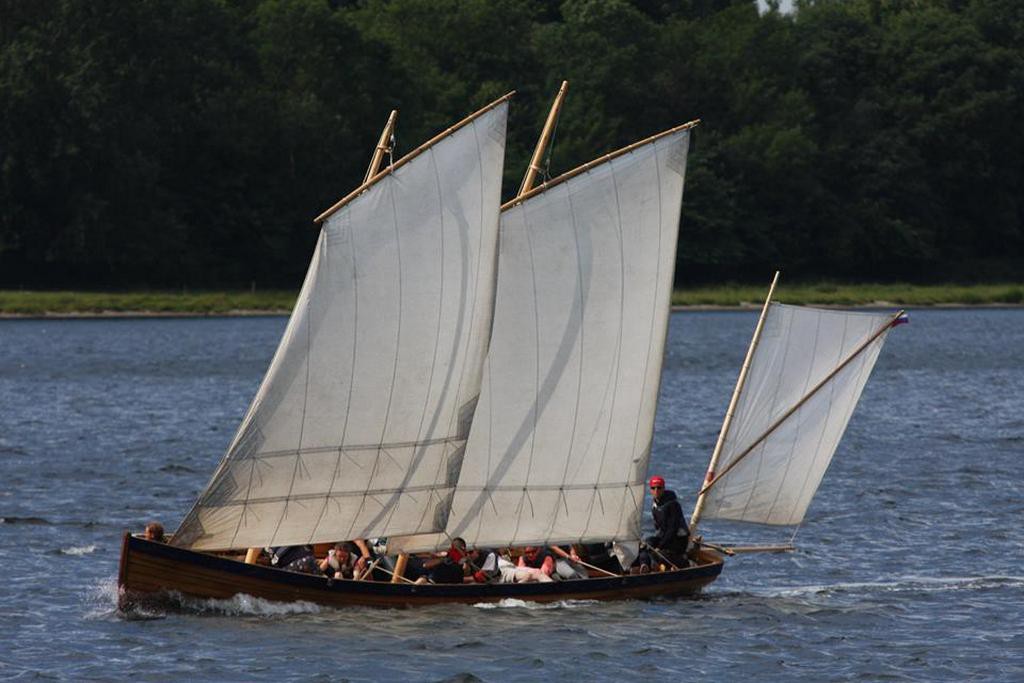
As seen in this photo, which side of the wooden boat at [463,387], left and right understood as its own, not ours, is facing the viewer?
left
